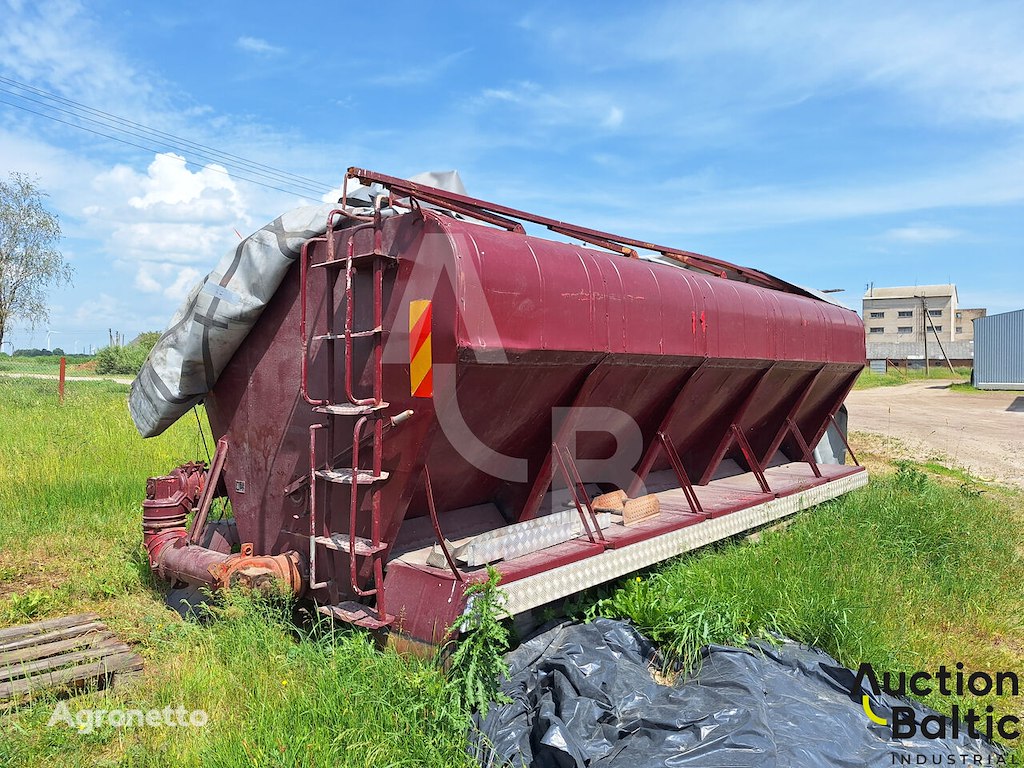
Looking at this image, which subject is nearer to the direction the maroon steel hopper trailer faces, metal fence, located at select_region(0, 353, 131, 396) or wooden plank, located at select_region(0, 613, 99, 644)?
the metal fence

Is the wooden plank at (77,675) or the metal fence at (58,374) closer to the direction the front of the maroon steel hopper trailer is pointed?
the metal fence

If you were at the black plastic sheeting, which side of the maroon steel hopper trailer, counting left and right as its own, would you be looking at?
right

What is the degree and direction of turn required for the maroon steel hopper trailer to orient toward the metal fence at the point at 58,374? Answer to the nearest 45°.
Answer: approximately 90° to its left

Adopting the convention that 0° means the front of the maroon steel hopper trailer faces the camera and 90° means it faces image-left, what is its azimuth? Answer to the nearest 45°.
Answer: approximately 225°

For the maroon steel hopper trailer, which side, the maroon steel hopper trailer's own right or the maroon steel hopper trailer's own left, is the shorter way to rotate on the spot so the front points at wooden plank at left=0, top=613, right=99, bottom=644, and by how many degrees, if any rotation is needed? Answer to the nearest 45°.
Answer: approximately 135° to the maroon steel hopper trailer's own left

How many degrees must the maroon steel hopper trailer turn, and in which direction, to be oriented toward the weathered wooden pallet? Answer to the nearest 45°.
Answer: approximately 135° to its left

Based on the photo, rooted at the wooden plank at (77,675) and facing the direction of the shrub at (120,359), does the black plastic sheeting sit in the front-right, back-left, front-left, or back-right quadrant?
back-right

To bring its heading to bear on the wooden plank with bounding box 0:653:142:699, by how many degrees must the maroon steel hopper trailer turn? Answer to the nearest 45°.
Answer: approximately 135° to its left

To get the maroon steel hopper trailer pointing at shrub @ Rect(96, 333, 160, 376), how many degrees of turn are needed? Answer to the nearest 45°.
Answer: approximately 90° to its left
